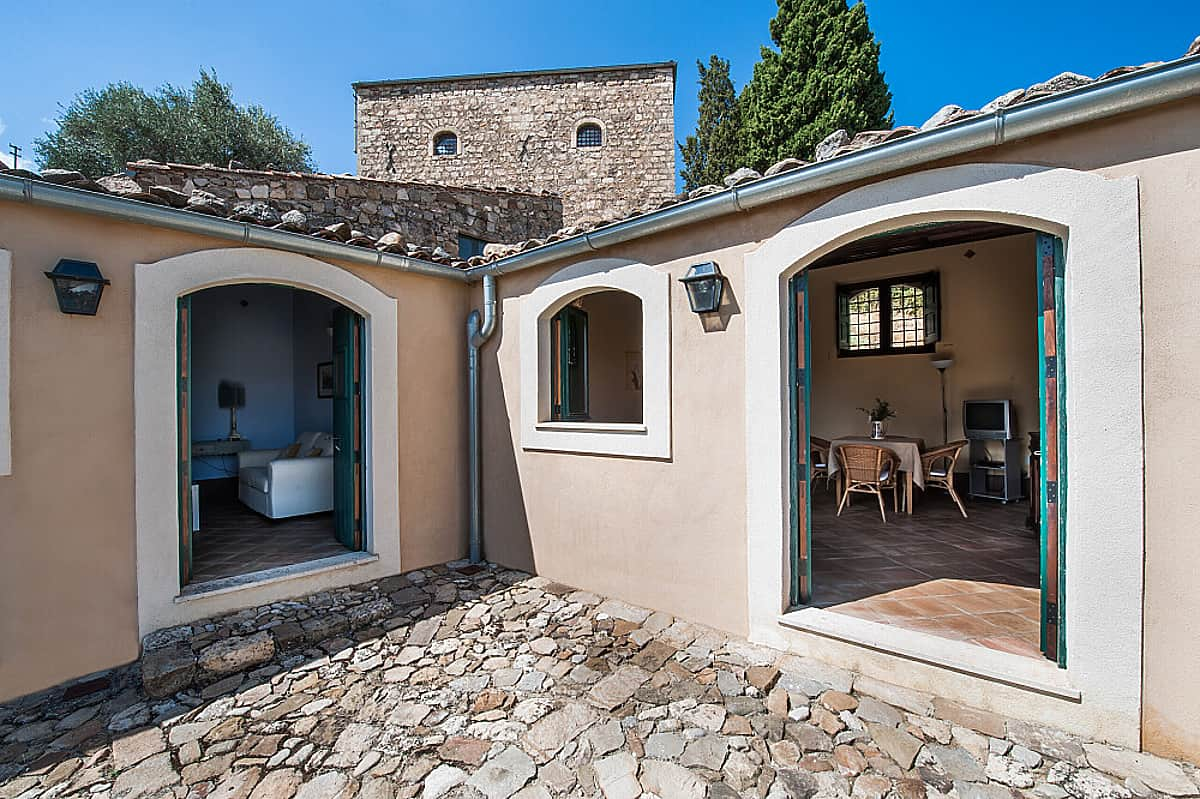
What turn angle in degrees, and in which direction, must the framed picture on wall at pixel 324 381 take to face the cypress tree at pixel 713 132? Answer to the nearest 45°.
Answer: approximately 135° to its left

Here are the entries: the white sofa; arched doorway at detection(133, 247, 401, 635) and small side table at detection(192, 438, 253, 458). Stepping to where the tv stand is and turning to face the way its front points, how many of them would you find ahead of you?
3

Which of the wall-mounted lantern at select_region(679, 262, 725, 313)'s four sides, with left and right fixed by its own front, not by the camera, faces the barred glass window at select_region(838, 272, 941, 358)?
back

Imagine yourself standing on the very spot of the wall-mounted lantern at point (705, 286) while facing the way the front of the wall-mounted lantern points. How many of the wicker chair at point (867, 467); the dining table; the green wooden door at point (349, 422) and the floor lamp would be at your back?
3

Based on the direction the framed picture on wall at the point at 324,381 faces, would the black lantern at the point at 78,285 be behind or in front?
in front

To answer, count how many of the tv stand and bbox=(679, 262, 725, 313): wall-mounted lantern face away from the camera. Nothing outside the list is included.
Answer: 0

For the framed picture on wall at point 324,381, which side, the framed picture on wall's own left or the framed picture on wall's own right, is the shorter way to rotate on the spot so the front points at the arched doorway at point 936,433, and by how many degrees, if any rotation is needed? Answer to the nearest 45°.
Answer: approximately 90° to the framed picture on wall's own left

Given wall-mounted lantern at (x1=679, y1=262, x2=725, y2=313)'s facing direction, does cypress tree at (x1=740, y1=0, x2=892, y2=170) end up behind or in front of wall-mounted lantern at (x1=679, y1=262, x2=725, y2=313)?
behind

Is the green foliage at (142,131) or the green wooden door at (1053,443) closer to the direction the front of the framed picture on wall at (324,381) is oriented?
the green wooden door

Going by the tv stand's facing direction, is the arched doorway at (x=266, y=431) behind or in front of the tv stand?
in front

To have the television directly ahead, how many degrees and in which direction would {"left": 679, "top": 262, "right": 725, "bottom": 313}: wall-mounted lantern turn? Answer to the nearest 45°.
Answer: approximately 180°

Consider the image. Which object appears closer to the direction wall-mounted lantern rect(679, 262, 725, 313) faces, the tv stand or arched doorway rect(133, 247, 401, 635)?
the arched doorway

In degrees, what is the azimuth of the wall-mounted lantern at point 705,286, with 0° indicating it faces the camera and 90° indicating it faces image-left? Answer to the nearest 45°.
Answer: approximately 45°

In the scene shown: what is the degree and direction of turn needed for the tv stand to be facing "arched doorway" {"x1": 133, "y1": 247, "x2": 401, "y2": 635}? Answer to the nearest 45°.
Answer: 0° — it already faces it

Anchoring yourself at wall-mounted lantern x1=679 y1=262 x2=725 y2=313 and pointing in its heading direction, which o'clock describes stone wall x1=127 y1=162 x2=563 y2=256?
The stone wall is roughly at 3 o'clock from the wall-mounted lantern.
